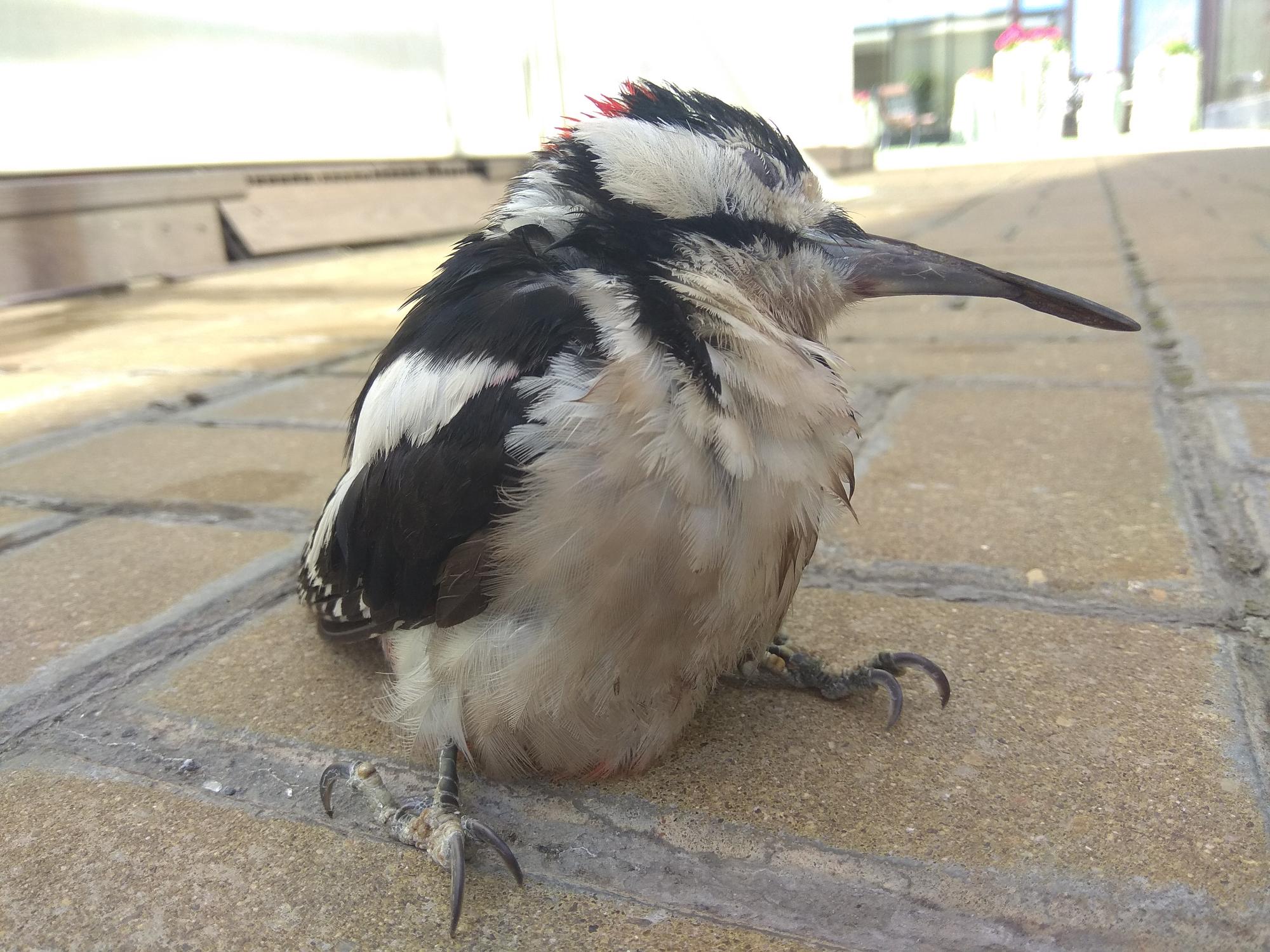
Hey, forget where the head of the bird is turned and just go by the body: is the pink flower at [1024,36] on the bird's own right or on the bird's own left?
on the bird's own left

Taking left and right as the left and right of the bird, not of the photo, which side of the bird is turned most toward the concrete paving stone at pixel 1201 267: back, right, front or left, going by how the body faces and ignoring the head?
left

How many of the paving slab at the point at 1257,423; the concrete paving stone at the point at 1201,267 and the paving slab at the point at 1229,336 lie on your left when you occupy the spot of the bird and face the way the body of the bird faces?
3

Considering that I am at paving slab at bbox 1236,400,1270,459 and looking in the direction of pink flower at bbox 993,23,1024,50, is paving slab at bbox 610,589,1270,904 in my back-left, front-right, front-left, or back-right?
back-left

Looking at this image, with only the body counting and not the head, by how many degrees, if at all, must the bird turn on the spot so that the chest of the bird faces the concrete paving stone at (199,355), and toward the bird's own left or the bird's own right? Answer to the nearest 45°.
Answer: approximately 180°

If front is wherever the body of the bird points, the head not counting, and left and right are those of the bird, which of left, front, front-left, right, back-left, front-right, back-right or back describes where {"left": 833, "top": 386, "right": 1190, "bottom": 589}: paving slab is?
left

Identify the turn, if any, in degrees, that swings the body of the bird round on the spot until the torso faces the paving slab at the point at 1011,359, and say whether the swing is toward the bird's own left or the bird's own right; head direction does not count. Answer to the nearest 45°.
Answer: approximately 90° to the bird's own left

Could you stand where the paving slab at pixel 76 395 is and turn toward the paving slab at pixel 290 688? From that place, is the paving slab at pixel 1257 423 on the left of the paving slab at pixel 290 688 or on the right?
left

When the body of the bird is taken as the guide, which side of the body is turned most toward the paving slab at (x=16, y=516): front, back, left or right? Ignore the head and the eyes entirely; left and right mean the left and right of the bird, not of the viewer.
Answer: back

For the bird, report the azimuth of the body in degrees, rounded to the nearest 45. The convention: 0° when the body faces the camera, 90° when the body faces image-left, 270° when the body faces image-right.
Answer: approximately 315°

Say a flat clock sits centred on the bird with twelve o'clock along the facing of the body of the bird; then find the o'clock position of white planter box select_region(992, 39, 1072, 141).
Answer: The white planter box is roughly at 8 o'clock from the bird.

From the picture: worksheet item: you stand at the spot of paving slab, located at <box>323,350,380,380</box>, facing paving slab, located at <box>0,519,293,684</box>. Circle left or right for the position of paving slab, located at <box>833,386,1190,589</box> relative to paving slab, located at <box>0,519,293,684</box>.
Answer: left

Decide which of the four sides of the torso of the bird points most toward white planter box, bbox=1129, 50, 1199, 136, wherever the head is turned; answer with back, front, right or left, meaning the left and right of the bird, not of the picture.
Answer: left

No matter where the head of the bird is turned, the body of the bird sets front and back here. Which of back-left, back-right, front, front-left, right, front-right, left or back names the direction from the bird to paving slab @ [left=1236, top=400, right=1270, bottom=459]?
left
